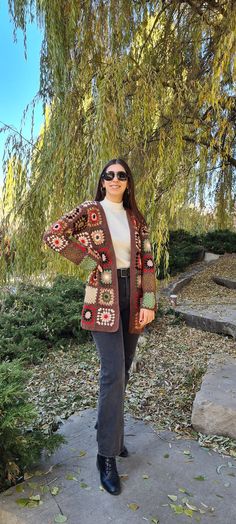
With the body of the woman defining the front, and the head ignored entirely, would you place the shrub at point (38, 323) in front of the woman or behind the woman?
behind

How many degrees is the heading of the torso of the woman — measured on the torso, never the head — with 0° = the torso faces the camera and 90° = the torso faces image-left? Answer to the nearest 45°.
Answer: approximately 315°

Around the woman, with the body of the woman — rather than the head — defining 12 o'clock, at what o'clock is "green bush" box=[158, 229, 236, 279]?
The green bush is roughly at 8 o'clock from the woman.

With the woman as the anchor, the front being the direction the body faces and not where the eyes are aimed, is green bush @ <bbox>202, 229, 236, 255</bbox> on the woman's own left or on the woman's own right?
on the woman's own left

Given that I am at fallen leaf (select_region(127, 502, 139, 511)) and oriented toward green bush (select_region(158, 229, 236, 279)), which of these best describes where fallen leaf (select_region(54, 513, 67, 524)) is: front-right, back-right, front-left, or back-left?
back-left
